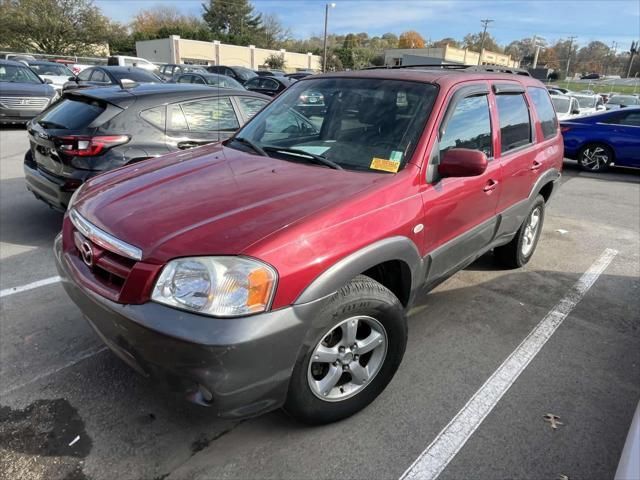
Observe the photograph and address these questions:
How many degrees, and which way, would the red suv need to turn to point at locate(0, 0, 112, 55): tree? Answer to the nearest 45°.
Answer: approximately 90° to its right

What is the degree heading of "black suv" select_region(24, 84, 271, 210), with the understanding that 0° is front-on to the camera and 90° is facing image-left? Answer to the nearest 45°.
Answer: approximately 225°

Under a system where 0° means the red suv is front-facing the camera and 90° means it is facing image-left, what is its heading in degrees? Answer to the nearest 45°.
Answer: approximately 45°

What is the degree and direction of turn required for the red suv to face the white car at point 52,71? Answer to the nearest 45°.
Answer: approximately 90° to its right

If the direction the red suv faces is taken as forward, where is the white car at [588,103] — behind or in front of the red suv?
behind

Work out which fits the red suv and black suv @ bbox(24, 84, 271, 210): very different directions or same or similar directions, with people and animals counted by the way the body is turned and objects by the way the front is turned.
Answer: very different directions
